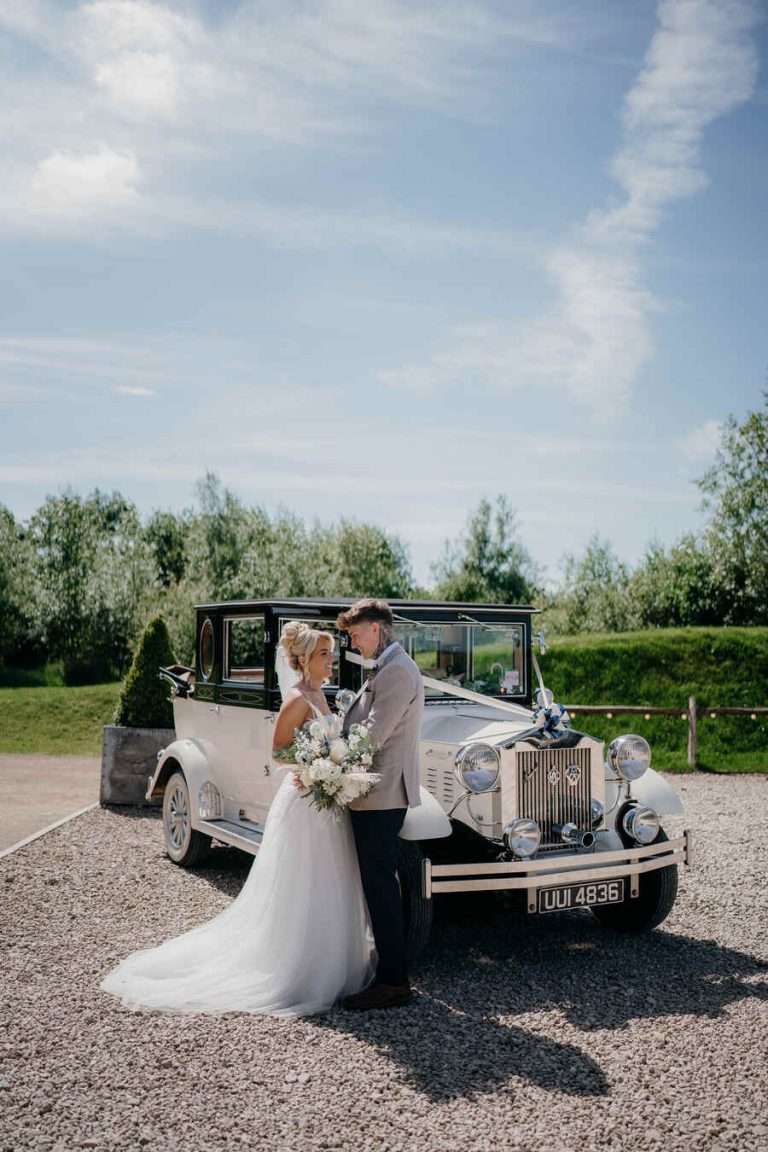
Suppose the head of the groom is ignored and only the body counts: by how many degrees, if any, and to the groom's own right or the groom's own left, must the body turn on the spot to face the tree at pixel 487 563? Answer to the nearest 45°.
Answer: approximately 90° to the groom's own right

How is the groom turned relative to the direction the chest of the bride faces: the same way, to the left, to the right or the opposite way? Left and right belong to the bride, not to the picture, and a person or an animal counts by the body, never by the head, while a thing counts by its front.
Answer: the opposite way

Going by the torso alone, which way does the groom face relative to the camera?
to the viewer's left

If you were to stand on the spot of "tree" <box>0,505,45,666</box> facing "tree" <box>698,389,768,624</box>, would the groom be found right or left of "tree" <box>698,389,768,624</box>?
right

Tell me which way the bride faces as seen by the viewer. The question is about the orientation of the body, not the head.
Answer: to the viewer's right

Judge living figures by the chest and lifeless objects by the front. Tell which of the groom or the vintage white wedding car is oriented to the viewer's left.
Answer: the groom

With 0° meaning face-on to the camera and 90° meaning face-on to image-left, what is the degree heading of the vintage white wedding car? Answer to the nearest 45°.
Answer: approximately 315°

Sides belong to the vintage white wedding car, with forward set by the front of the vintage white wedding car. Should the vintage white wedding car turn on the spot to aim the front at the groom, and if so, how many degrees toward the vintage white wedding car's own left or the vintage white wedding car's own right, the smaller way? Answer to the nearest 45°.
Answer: approximately 45° to the vintage white wedding car's own right

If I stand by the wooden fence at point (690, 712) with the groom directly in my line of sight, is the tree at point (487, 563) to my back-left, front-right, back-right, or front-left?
back-right

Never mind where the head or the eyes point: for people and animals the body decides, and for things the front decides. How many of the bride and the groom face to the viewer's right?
1
